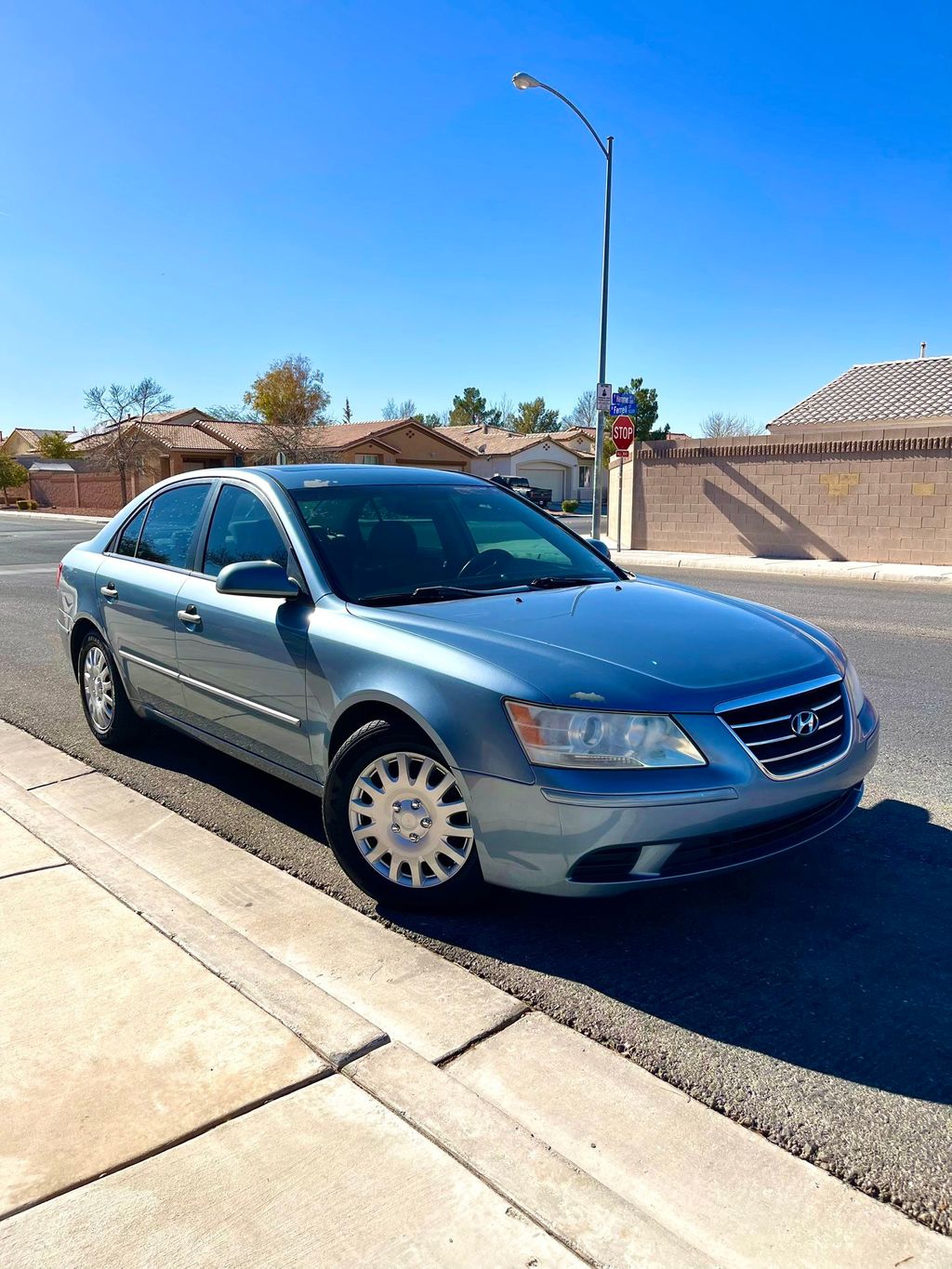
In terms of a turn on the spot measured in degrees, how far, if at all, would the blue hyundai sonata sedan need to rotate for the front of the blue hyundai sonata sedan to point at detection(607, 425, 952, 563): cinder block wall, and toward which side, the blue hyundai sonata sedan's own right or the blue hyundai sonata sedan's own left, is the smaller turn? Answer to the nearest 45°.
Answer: approximately 135° to the blue hyundai sonata sedan's own left

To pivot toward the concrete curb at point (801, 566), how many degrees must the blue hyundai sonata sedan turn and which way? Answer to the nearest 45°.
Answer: approximately 135° to its left

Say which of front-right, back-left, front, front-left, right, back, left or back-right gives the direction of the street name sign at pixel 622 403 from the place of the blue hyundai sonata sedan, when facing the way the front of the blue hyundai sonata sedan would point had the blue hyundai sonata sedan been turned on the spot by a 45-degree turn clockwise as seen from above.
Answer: back

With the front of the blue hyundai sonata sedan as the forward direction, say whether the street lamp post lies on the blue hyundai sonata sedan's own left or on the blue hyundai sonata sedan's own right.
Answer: on the blue hyundai sonata sedan's own left

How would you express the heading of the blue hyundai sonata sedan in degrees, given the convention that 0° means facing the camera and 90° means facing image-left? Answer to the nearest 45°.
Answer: approximately 315°

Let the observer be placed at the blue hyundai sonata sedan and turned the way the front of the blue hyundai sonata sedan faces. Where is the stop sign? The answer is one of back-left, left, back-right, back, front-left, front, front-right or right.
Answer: back-left
